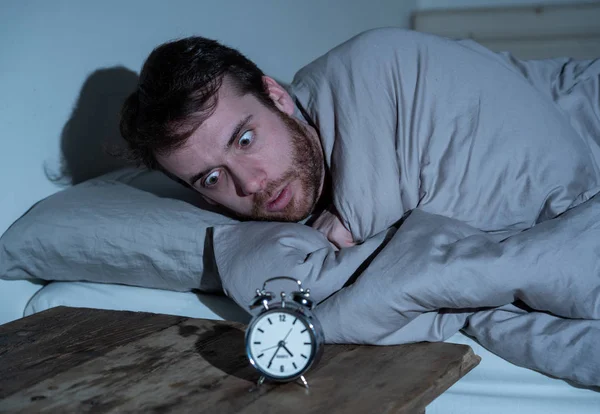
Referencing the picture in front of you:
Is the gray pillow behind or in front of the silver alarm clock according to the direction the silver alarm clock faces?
behind

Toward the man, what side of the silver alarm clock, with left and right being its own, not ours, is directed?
back

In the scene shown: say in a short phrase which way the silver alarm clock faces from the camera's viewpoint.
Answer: facing the viewer
